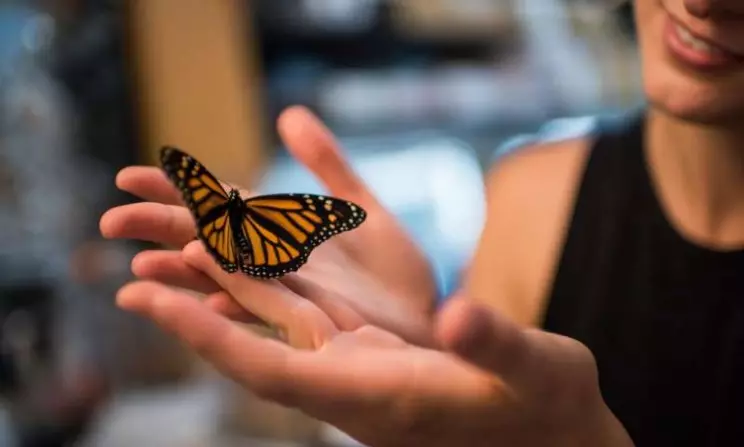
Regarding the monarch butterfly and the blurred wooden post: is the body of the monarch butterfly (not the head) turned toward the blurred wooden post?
yes

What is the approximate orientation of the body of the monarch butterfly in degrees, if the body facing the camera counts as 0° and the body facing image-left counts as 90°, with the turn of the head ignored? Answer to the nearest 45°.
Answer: approximately 180°
